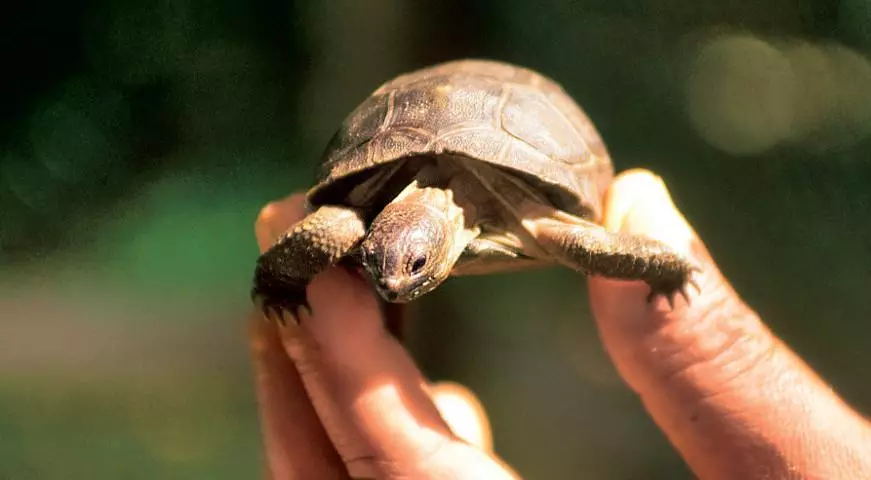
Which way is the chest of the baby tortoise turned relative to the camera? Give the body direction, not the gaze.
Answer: toward the camera
